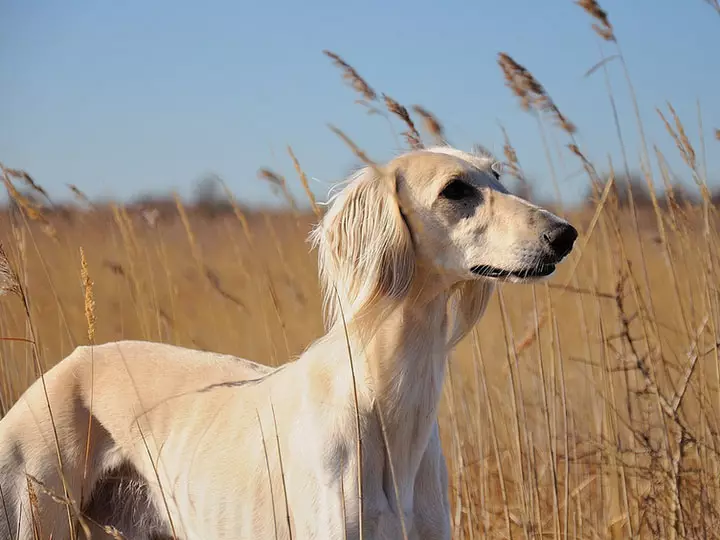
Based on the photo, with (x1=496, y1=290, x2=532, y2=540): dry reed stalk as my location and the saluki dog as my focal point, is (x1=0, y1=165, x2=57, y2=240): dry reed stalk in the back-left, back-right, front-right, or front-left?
front-right

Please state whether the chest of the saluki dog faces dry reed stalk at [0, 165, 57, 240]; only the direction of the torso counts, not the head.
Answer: no

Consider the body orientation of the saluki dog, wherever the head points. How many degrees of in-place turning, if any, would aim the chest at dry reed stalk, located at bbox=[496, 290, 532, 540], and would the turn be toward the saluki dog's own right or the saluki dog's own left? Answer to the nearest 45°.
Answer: approximately 45° to the saluki dog's own left

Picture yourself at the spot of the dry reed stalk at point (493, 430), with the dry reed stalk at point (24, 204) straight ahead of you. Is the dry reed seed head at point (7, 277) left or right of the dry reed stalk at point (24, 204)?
left

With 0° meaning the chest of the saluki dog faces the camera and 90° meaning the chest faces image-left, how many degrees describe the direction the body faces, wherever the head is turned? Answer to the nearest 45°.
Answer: approximately 315°
